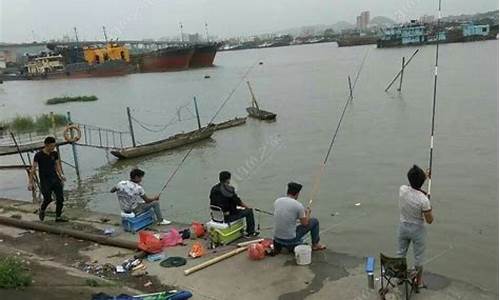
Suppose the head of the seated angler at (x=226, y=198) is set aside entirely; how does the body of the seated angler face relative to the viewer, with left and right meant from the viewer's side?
facing to the right of the viewer

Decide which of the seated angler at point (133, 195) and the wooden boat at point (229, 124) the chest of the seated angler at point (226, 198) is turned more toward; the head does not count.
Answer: the wooden boat

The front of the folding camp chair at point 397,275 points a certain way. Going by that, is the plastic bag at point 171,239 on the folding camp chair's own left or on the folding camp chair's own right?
on the folding camp chair's own left

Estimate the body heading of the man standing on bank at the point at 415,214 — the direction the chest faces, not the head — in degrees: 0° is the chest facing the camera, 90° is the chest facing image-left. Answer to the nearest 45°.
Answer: approximately 225°

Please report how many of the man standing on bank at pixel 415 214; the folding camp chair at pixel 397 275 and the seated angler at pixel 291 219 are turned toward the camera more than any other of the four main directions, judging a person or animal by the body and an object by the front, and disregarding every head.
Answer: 0

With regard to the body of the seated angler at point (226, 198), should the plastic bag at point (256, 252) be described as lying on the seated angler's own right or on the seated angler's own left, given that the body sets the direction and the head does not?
on the seated angler's own right

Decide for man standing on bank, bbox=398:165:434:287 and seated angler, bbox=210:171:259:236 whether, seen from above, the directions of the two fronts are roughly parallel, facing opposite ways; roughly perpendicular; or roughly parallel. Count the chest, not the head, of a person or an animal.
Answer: roughly parallel

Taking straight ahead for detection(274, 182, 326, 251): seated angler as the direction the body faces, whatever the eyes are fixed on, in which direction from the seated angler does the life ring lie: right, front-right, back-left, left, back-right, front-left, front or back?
left

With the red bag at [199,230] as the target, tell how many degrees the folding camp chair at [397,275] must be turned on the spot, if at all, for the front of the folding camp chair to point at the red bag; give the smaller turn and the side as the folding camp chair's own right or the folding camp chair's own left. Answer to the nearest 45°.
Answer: approximately 90° to the folding camp chair's own left

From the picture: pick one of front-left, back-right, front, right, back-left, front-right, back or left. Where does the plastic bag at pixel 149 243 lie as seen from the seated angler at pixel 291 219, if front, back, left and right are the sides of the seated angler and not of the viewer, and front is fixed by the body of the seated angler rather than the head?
back-left

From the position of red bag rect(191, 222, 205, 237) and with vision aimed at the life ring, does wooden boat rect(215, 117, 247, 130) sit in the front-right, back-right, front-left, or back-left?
front-right
